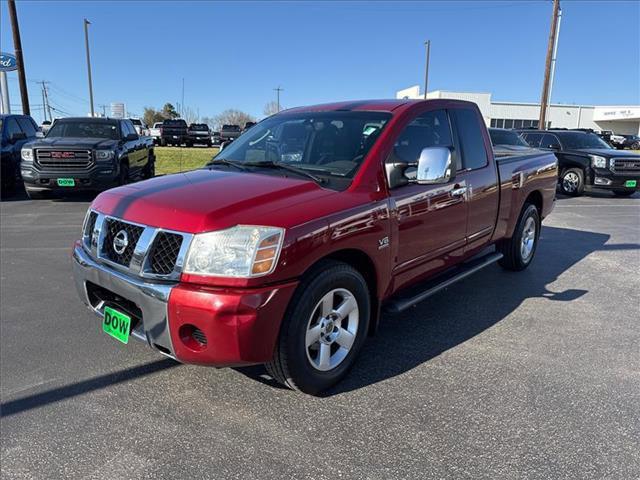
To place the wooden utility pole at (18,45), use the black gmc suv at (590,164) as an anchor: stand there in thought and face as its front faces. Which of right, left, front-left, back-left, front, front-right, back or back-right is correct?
back-right

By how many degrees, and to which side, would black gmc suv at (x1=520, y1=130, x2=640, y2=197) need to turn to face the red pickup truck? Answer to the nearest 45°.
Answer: approximately 45° to its right

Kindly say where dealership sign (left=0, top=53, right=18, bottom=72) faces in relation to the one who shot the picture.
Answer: facing the viewer

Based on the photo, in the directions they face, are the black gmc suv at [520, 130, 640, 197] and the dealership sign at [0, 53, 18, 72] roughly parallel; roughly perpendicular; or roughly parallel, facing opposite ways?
roughly parallel

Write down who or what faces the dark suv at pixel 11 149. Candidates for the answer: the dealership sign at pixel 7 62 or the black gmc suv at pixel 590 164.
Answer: the dealership sign

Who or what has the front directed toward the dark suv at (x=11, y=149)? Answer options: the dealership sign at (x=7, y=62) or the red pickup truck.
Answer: the dealership sign

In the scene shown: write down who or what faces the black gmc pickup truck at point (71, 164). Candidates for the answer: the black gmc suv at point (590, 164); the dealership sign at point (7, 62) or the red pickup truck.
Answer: the dealership sign

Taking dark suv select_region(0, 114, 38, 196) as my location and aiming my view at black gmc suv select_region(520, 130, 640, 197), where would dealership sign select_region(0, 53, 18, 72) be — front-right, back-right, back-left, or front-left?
back-left

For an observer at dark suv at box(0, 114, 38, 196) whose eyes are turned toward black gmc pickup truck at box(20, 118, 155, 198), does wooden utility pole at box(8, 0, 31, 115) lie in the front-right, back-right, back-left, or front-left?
back-left

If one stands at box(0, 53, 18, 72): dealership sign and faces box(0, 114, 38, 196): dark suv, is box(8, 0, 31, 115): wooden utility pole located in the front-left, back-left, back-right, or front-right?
front-left

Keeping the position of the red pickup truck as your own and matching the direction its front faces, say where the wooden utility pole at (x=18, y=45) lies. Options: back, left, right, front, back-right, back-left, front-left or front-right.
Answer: right

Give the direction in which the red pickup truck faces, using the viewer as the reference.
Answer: facing the viewer and to the left of the viewer

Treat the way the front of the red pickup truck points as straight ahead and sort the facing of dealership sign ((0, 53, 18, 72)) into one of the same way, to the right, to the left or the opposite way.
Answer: to the left

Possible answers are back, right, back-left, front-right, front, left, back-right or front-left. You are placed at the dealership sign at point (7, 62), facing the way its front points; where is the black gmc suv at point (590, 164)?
front-left

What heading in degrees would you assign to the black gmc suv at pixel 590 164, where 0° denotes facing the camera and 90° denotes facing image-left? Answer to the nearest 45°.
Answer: approximately 315°

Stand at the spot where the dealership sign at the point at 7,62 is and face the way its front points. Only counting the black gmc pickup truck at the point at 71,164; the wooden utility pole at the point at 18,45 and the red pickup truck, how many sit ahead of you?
3
